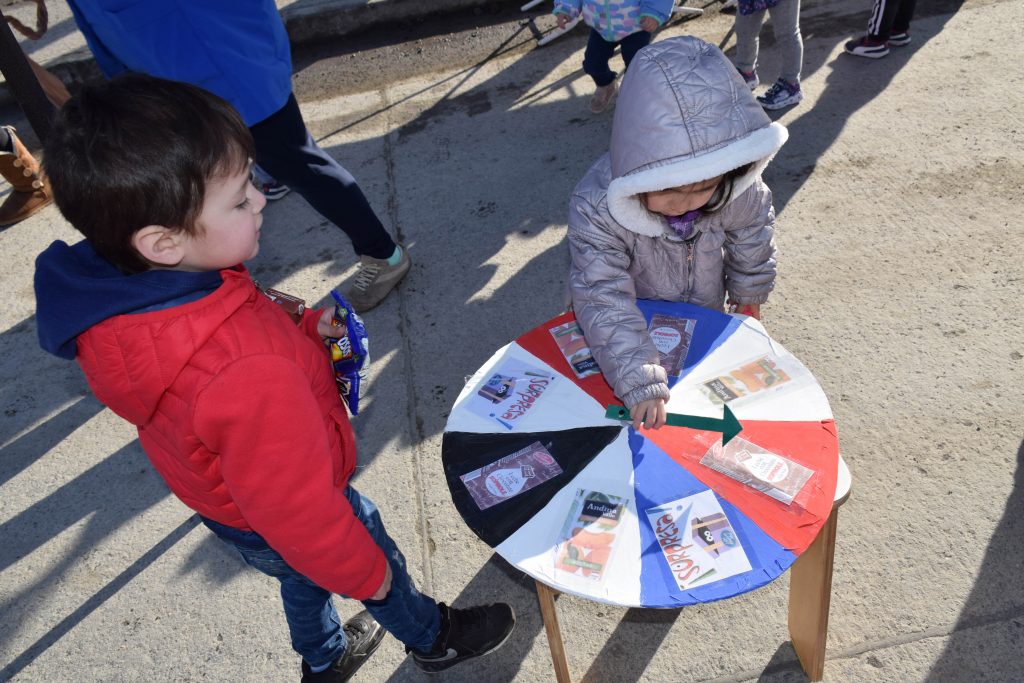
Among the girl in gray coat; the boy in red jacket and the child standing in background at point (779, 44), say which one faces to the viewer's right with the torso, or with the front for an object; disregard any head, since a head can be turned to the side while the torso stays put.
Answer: the boy in red jacket

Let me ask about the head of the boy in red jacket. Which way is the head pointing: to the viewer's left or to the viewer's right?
to the viewer's right

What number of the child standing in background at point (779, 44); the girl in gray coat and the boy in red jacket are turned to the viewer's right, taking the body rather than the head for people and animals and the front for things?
1

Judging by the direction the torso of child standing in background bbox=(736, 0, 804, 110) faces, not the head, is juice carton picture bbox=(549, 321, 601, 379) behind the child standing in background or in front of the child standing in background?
in front

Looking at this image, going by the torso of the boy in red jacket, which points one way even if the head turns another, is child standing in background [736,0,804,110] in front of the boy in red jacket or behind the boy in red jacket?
in front

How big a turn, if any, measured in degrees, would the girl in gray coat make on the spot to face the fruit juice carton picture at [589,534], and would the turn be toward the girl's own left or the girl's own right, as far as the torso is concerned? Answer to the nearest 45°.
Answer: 0° — they already face it

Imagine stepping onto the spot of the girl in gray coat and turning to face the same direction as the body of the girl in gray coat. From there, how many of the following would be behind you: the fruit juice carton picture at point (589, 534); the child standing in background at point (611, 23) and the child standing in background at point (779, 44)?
2

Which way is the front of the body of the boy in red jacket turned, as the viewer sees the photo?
to the viewer's right

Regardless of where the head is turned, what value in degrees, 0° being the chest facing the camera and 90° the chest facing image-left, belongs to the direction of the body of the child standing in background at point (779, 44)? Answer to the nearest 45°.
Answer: approximately 45°
